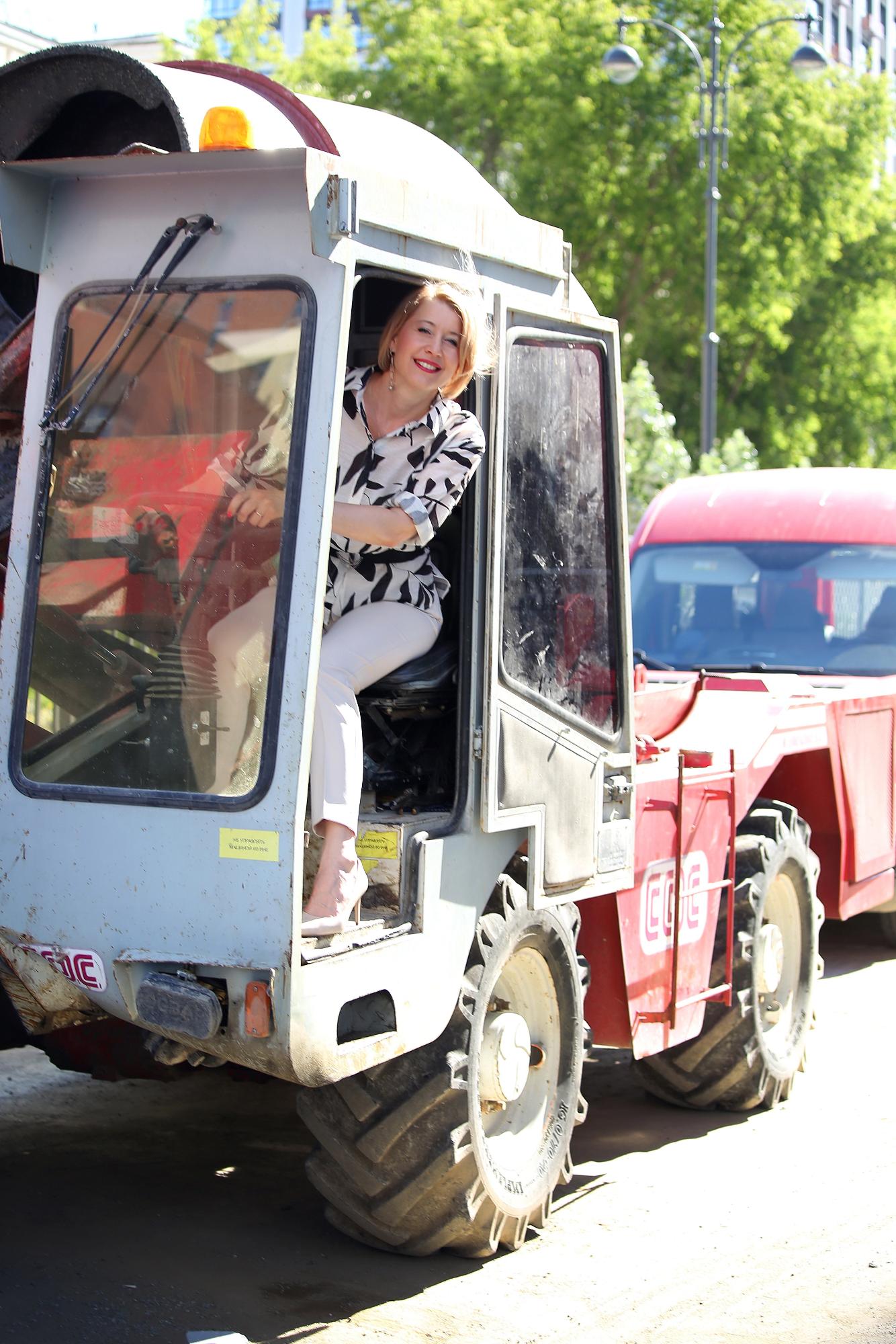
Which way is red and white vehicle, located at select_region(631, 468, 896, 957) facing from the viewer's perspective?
toward the camera

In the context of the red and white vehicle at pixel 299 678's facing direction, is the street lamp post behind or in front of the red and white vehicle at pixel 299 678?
behind

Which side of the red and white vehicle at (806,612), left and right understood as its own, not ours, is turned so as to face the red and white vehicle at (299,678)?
front

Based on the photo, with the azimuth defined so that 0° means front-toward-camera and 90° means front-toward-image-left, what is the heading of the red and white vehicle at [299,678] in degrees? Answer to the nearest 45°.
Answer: approximately 45°

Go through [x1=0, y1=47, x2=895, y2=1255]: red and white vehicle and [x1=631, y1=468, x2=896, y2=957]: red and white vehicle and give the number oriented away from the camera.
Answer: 0

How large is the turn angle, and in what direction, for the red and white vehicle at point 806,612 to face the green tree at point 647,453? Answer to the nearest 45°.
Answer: approximately 180°

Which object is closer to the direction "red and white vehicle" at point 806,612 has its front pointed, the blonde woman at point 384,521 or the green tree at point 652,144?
the blonde woman

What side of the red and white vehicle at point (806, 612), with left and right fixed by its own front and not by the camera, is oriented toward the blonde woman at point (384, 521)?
front

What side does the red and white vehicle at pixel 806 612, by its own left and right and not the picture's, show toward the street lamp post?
back

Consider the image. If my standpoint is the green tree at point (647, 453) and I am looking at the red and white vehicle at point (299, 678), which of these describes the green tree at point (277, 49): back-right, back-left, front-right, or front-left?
back-right

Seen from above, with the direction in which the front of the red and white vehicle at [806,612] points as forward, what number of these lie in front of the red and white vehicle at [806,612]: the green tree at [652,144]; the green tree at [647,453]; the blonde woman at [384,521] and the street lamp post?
1

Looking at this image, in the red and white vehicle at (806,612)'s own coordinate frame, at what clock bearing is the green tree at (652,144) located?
The green tree is roughly at 6 o'clock from the red and white vehicle.

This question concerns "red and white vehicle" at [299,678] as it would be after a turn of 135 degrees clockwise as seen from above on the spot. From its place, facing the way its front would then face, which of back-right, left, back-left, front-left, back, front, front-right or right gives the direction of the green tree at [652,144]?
front

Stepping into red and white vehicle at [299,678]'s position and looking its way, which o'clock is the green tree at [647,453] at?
The green tree is roughly at 5 o'clock from the red and white vehicle.
